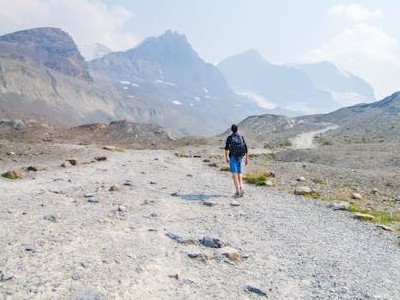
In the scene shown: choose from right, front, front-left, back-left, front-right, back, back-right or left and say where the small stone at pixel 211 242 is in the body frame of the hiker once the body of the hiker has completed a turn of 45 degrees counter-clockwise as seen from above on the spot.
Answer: back-left

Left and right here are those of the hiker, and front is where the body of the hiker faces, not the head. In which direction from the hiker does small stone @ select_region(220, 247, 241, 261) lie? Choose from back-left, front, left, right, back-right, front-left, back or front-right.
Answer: back

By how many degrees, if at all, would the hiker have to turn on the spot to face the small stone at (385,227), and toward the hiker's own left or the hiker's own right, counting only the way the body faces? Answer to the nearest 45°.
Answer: approximately 135° to the hiker's own right

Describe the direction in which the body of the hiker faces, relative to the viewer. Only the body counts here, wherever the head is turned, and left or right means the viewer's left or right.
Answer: facing away from the viewer

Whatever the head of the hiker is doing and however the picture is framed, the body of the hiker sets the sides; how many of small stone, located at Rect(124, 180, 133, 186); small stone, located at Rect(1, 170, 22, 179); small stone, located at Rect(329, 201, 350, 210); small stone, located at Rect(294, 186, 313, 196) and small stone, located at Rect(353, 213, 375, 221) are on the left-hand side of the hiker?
2

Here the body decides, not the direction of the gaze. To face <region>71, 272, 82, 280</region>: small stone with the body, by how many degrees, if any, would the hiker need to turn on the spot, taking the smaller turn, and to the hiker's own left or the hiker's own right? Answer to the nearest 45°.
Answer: approximately 180°

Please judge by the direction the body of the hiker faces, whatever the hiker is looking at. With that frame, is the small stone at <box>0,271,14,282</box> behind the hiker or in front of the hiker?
behind

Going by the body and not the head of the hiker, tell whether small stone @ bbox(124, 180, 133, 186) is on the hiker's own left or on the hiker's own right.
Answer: on the hiker's own left

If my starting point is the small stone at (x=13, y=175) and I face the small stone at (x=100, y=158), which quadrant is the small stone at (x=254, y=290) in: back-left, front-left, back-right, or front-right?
back-right

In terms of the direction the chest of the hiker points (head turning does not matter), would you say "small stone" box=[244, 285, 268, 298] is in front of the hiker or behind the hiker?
behind

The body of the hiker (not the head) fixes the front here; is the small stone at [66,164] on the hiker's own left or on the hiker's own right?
on the hiker's own left

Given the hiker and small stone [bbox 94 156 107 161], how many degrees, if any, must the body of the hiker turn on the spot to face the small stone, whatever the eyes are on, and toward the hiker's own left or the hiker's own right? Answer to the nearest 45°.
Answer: approximately 45° to the hiker's own left

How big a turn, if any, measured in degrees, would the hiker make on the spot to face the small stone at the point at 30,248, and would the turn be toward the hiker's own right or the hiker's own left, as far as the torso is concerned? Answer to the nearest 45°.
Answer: approximately 135° to the hiker's own left

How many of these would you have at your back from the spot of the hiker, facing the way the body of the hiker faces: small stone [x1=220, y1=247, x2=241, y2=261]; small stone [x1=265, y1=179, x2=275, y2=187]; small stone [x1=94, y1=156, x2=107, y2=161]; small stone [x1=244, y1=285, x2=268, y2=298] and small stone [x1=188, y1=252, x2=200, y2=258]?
3

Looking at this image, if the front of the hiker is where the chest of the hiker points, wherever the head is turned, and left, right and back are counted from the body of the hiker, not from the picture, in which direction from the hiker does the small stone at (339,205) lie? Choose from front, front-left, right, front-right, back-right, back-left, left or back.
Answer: right

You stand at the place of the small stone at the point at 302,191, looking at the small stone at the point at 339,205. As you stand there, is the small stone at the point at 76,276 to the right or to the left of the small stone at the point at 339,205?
right
